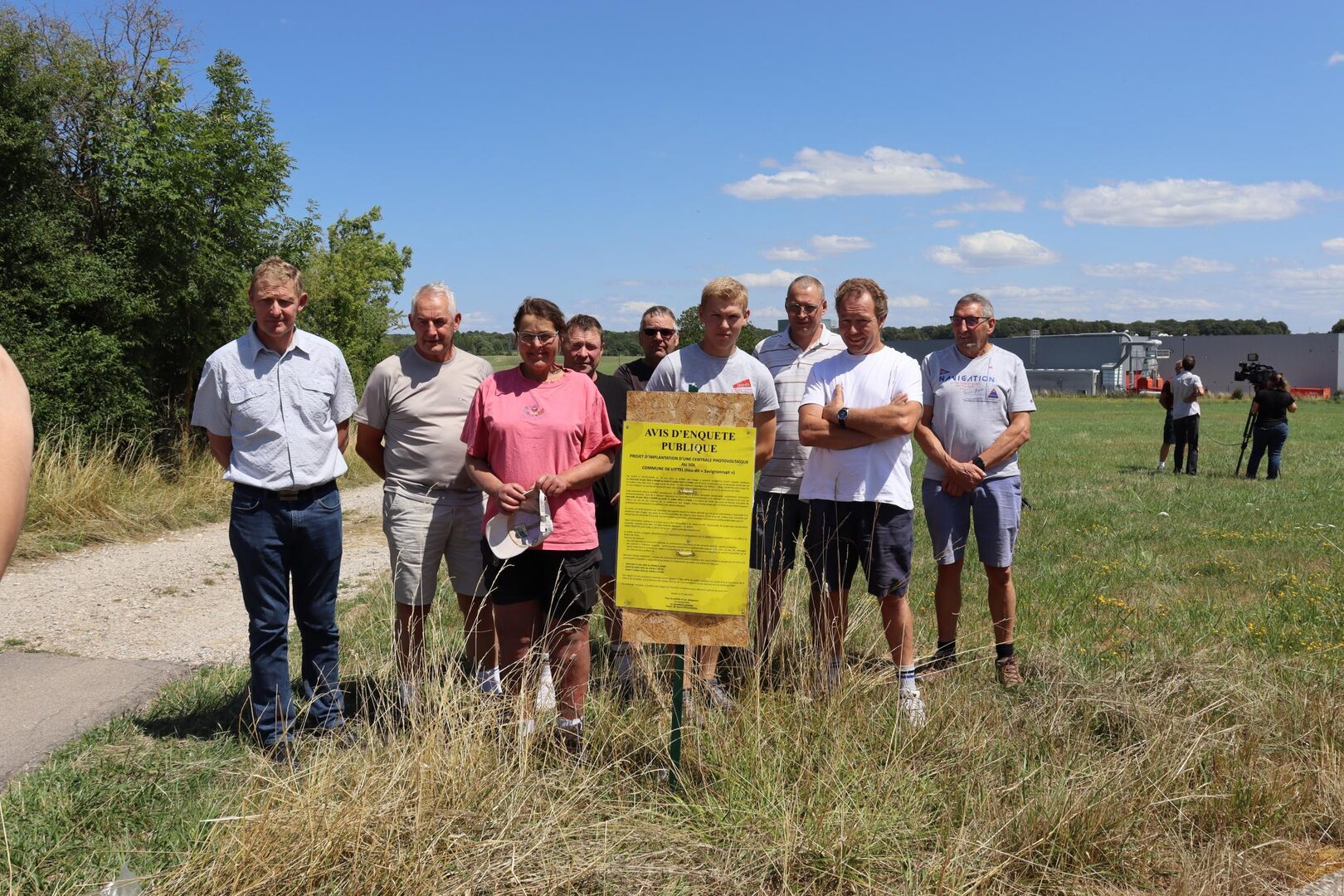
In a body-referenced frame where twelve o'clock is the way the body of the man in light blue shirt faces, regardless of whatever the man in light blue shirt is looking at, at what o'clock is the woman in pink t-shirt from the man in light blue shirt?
The woman in pink t-shirt is roughly at 10 o'clock from the man in light blue shirt.

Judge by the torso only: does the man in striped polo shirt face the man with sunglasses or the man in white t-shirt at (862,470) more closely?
the man in white t-shirt

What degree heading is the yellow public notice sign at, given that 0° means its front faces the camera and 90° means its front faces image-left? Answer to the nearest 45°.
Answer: approximately 0°

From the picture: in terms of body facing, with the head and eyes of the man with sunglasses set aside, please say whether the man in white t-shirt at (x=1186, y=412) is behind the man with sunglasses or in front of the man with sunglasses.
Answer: behind

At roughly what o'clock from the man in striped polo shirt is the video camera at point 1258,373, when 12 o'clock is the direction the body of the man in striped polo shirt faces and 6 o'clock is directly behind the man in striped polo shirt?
The video camera is roughly at 7 o'clock from the man in striped polo shirt.

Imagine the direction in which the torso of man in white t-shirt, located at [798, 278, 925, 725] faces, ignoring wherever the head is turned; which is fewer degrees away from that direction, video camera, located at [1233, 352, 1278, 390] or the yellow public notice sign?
the yellow public notice sign

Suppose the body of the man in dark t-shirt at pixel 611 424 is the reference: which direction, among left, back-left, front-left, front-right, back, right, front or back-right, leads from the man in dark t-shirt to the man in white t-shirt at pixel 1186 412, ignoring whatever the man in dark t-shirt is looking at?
back-left

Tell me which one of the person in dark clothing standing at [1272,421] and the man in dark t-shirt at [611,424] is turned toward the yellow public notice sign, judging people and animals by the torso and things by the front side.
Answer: the man in dark t-shirt

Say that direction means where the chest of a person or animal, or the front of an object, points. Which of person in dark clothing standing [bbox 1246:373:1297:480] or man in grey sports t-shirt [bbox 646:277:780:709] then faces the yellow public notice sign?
the man in grey sports t-shirt
